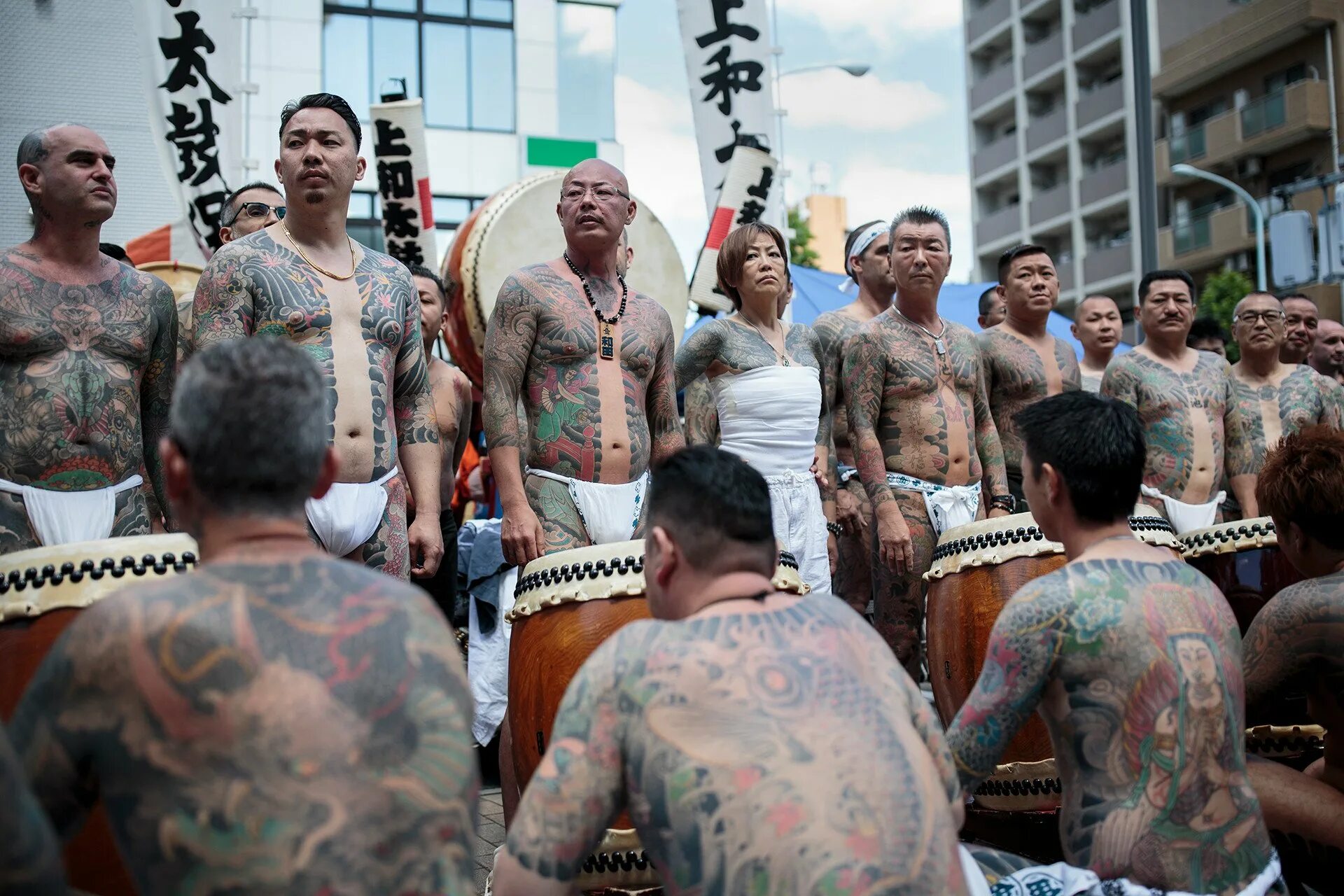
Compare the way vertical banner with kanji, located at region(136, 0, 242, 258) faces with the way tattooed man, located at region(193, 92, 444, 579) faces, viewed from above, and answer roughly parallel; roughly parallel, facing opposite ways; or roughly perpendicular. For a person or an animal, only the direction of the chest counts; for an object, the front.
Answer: roughly parallel

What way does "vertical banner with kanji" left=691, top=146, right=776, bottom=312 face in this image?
toward the camera

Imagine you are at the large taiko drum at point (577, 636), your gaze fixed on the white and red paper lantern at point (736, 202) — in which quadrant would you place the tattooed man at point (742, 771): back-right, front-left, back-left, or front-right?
back-right

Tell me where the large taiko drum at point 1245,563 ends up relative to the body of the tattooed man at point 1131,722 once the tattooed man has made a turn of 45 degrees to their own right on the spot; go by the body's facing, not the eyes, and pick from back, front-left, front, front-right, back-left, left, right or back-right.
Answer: front

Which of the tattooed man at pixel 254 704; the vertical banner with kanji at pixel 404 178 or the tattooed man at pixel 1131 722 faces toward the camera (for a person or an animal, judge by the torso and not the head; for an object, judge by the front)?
the vertical banner with kanji

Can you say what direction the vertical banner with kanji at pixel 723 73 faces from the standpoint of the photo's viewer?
facing the viewer

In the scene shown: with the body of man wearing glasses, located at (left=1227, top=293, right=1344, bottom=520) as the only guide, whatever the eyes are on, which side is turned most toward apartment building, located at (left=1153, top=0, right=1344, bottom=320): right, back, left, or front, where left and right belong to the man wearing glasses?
back

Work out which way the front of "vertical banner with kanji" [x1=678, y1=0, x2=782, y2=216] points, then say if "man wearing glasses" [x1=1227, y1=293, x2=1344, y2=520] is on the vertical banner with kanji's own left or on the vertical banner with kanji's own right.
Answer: on the vertical banner with kanji's own left

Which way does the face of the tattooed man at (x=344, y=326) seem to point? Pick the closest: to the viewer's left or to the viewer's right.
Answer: to the viewer's left

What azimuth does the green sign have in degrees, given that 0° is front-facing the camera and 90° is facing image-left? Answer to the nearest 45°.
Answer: approximately 0°

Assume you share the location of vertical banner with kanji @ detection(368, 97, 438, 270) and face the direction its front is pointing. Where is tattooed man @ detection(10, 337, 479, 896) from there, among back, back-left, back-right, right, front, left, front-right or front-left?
front

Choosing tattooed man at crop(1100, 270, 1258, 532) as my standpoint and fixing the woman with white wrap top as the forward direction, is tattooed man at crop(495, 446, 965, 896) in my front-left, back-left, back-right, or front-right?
front-left

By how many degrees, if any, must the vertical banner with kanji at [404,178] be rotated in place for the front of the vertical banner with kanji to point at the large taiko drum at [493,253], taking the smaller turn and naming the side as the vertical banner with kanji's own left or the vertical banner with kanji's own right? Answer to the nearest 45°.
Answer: approximately 45° to the vertical banner with kanji's own left

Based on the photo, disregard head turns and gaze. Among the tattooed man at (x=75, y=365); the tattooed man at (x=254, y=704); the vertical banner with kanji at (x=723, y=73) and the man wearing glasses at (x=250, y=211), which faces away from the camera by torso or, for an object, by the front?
the tattooed man at (x=254, y=704)

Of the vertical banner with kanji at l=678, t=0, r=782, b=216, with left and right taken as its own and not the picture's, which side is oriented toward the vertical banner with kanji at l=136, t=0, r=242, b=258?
right

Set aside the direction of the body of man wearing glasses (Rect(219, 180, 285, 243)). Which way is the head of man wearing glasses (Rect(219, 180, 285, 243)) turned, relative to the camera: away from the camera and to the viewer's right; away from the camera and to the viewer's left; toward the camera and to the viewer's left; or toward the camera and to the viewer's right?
toward the camera and to the viewer's right

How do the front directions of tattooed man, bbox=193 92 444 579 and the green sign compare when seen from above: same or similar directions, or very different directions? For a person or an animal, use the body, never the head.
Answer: same or similar directions

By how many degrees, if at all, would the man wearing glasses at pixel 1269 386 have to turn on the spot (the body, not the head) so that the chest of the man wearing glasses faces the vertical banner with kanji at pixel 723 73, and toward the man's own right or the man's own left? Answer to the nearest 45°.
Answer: approximately 90° to the man's own right
